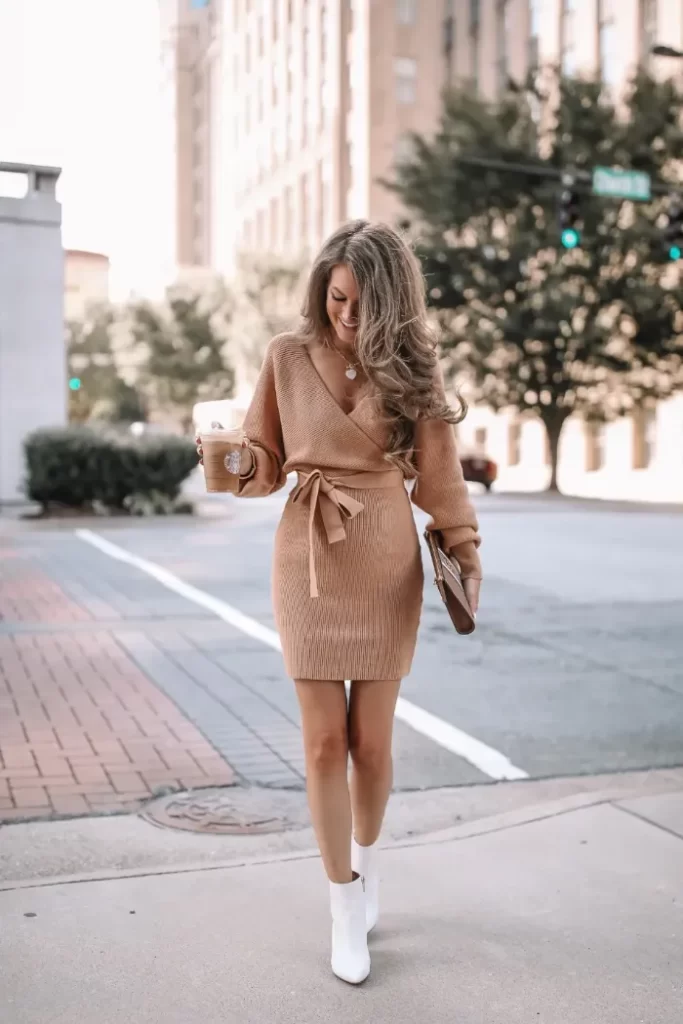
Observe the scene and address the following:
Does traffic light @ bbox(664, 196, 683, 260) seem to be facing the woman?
yes

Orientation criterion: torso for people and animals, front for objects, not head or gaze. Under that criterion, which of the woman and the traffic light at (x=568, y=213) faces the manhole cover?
the traffic light

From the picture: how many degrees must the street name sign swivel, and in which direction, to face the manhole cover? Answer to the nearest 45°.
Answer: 0° — it already faces it

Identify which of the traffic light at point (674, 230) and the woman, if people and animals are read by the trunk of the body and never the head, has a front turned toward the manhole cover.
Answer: the traffic light

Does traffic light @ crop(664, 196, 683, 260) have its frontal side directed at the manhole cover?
yes

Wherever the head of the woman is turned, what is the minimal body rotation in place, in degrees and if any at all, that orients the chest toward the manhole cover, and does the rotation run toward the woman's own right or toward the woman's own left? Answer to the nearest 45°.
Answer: approximately 180°

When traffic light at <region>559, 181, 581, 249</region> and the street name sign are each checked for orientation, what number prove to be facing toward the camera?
2

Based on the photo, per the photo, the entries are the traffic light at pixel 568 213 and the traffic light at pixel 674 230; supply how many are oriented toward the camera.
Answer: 2
